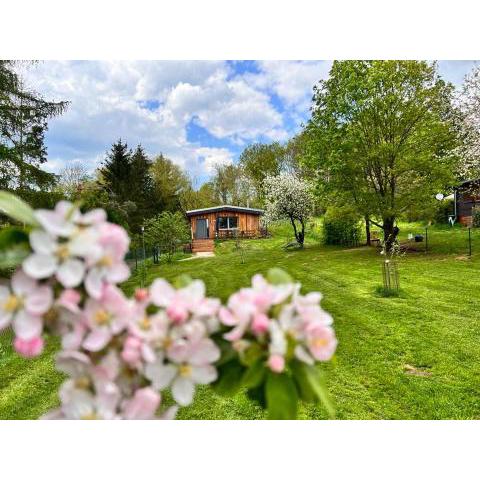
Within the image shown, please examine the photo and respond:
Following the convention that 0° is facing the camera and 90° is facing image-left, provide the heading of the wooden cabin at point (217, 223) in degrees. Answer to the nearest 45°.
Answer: approximately 0°

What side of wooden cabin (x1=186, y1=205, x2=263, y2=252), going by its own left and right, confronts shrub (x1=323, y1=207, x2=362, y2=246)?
left

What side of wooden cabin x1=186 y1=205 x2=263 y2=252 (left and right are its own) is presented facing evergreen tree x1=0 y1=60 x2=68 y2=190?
right

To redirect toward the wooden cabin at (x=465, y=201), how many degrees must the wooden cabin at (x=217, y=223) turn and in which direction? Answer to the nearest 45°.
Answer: approximately 90° to its left

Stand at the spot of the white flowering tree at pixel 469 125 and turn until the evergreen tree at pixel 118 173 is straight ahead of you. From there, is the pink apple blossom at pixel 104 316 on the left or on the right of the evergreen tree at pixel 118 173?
left

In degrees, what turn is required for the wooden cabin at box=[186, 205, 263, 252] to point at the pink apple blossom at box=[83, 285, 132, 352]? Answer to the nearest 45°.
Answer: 0° — it already faces it

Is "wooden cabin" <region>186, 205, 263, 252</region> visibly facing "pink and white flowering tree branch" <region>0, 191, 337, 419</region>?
yes

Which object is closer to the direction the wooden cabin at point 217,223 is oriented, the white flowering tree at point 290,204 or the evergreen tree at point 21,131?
the evergreen tree
